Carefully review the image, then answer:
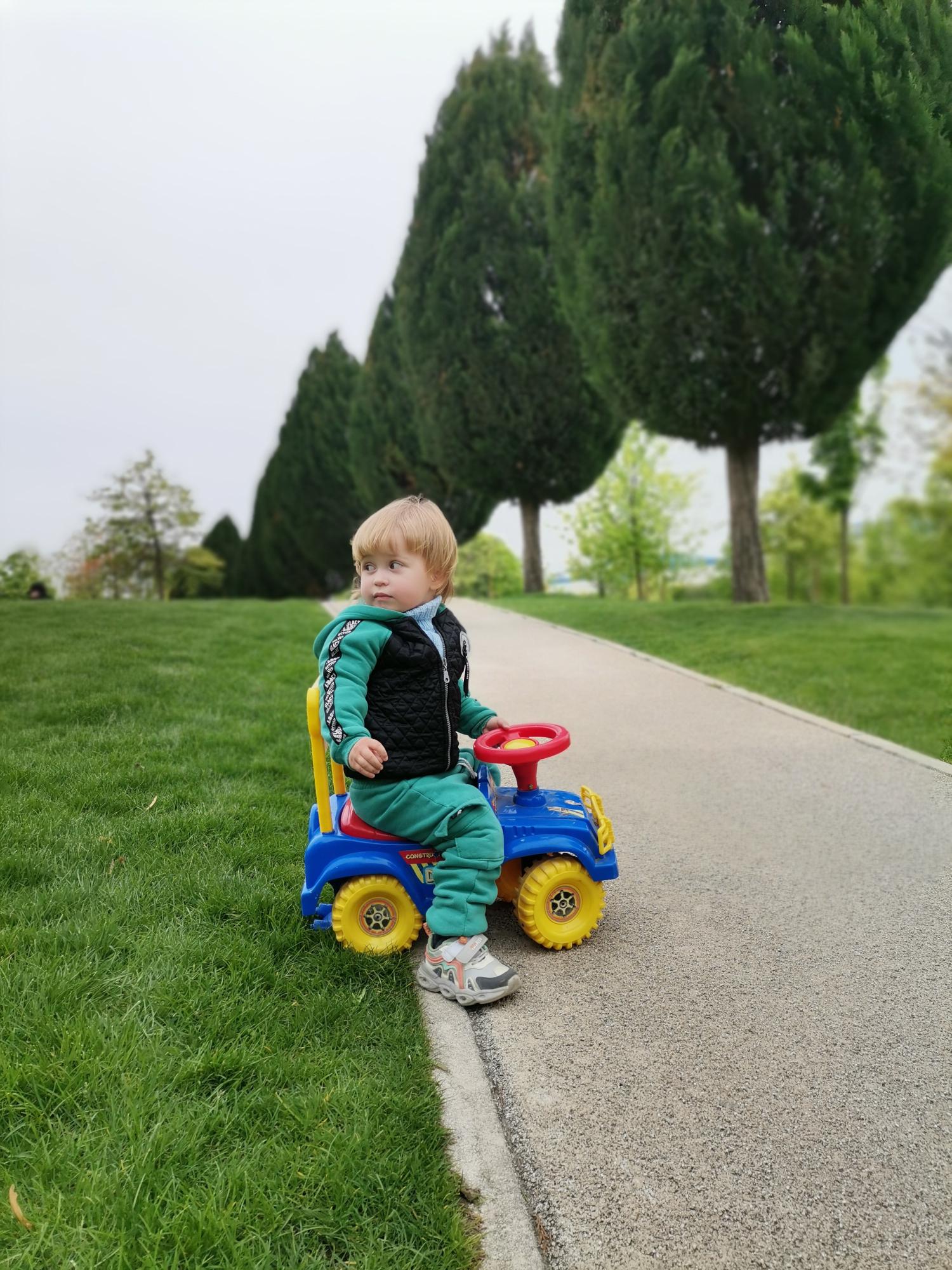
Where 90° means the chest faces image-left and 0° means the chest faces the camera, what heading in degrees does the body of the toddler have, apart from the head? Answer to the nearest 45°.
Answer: approximately 315°

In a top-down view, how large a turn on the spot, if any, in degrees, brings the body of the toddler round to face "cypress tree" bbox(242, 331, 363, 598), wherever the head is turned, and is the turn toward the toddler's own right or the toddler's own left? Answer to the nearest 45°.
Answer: approximately 135° to the toddler's own left

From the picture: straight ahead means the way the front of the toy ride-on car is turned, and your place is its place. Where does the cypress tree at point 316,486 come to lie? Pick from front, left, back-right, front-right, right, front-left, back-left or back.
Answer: left

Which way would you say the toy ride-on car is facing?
to the viewer's right

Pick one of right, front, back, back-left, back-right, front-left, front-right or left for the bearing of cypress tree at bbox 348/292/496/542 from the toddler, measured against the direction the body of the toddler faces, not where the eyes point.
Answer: back-left

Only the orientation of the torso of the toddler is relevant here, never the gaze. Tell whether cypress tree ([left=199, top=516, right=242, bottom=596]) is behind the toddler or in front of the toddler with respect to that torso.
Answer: behind

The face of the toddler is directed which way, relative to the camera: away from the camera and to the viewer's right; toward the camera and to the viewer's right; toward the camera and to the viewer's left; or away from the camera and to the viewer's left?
toward the camera and to the viewer's left

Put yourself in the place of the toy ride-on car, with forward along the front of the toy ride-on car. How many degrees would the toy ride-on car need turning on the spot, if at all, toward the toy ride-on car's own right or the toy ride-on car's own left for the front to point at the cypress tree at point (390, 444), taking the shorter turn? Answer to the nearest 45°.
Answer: approximately 90° to the toy ride-on car's own left

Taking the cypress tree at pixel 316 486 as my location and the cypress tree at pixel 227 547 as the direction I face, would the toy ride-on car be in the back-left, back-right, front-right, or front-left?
back-left
